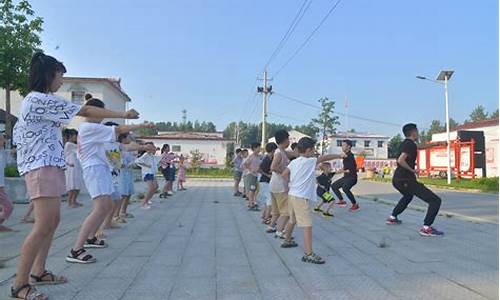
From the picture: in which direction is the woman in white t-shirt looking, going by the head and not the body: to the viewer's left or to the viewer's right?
to the viewer's right

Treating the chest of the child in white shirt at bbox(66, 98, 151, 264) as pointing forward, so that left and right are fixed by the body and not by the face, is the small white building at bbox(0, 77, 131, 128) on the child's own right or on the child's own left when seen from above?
on the child's own left

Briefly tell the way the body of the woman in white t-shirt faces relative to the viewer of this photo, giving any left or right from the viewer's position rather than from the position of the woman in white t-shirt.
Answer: facing to the right of the viewer

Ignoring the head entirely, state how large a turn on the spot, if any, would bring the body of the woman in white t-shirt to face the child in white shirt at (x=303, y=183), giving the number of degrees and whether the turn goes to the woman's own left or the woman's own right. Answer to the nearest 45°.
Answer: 0° — they already face them

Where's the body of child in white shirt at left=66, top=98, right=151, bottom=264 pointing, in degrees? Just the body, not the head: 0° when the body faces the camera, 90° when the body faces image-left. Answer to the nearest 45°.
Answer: approximately 270°

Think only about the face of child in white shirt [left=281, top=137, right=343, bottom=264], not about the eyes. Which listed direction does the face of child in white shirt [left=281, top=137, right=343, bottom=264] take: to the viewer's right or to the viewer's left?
to the viewer's right
